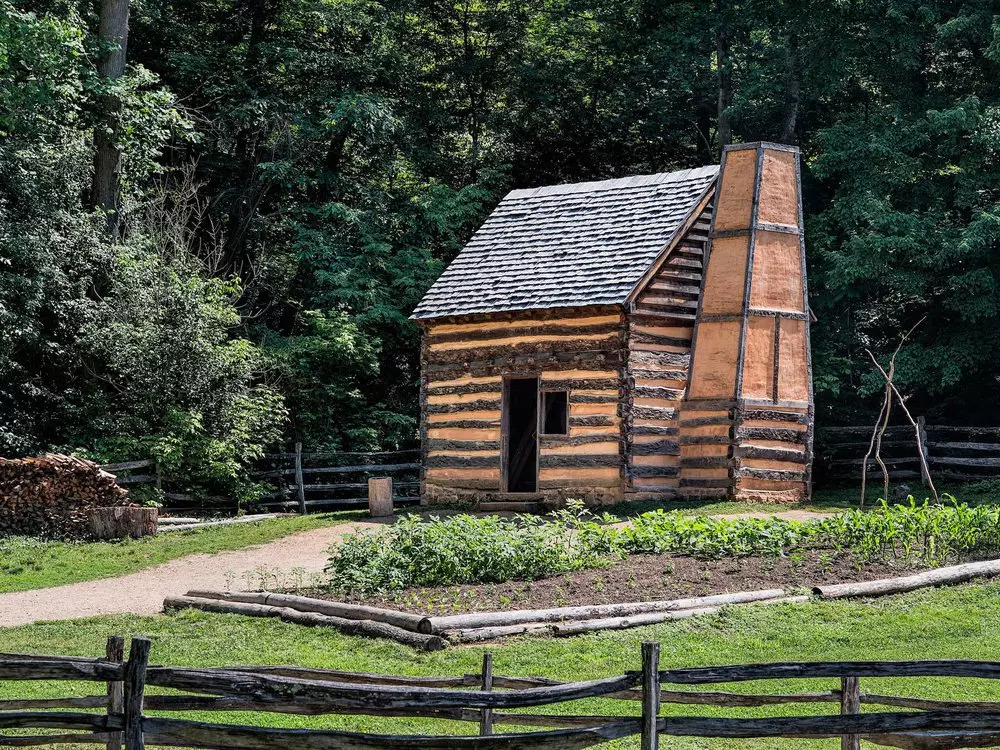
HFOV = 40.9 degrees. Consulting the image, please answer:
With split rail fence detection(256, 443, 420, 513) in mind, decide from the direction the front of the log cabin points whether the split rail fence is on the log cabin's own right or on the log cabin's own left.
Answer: on the log cabin's own right

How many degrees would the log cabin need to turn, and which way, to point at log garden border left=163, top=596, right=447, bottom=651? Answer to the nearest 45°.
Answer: approximately 45° to its left

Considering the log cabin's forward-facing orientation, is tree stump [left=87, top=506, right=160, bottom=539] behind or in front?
in front

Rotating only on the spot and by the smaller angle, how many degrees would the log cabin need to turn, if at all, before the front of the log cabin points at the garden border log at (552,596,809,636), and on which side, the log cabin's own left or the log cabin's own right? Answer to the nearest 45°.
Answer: approximately 45° to the log cabin's own left

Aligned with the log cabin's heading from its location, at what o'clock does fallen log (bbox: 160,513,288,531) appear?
The fallen log is roughly at 1 o'clock from the log cabin.

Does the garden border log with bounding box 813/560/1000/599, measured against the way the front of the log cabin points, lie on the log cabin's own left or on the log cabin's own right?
on the log cabin's own left

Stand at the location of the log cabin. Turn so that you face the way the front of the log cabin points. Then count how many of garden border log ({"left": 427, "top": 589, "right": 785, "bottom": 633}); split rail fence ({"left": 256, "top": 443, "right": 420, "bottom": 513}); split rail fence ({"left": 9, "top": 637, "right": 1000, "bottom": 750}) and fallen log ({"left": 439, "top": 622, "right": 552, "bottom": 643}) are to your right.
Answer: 1

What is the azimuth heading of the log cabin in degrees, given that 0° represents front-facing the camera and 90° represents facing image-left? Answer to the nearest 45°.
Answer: approximately 45°

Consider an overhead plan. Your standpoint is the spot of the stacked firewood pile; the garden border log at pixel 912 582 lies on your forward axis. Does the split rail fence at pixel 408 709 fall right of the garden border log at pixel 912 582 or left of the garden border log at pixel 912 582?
right

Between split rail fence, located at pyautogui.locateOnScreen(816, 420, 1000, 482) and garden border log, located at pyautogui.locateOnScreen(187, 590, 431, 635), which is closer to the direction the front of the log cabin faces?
the garden border log

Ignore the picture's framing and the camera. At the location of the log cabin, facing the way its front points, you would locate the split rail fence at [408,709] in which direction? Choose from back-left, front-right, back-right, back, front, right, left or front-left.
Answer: front-left

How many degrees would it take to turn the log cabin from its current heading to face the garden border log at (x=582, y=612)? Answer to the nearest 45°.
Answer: approximately 45° to its left
